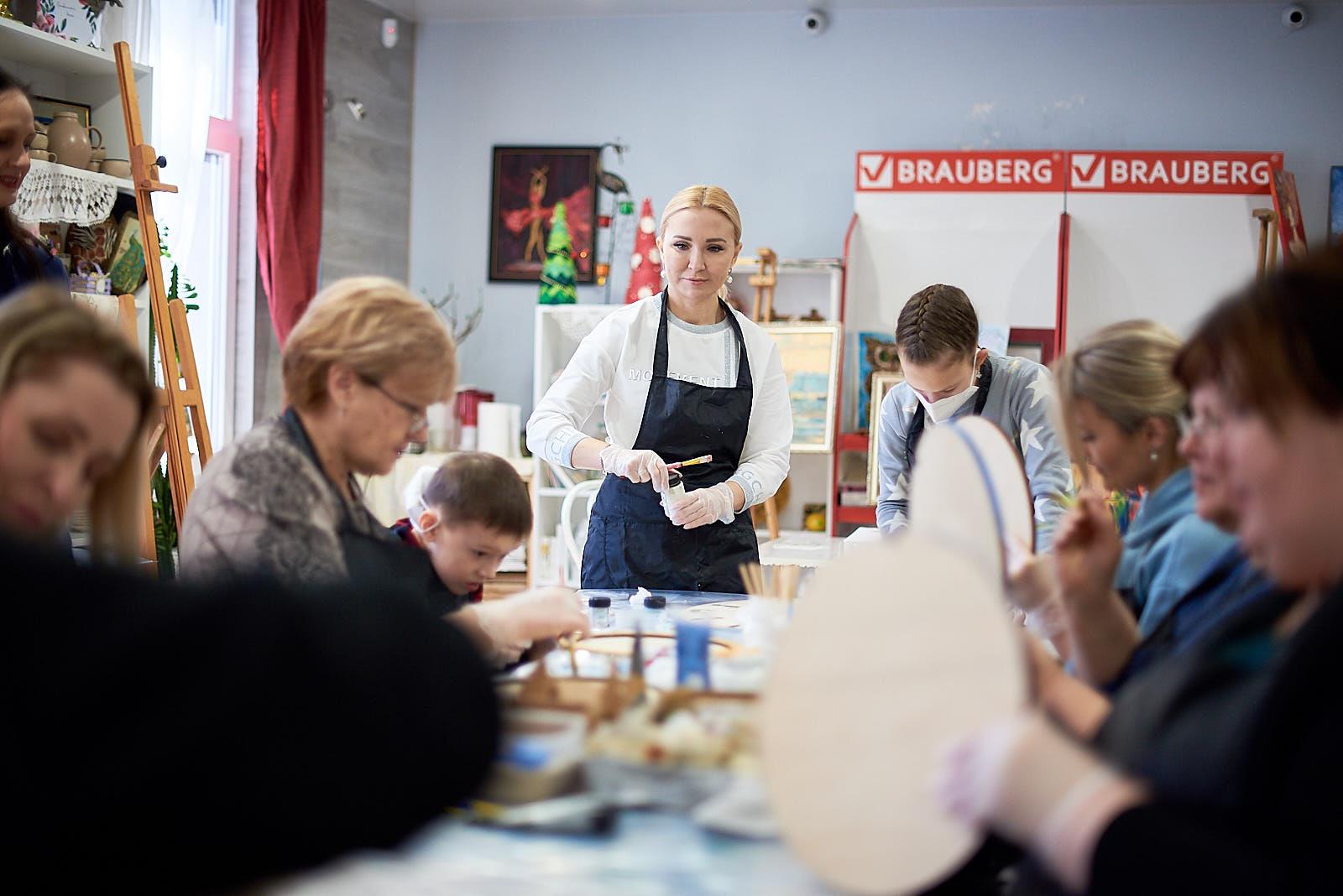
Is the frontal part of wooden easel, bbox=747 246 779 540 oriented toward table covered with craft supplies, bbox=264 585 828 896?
yes

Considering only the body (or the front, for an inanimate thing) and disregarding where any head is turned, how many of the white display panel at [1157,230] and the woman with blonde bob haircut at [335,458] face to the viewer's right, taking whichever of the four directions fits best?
1

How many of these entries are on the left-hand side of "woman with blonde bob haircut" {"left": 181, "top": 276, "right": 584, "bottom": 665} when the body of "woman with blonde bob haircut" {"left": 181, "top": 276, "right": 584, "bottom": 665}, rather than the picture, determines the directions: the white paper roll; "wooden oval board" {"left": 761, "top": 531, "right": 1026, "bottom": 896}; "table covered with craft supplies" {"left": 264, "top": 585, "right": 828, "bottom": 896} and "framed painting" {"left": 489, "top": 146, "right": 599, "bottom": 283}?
2

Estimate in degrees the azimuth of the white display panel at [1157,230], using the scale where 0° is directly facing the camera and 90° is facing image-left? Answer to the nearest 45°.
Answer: approximately 0°

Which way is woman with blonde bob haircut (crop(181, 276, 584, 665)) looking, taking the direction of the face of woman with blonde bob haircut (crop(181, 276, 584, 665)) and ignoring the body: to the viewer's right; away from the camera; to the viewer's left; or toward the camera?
to the viewer's right

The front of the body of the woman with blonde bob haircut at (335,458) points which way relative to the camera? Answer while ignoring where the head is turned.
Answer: to the viewer's right

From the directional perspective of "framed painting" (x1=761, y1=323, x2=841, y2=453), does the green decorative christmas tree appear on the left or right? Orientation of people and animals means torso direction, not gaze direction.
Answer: on its right

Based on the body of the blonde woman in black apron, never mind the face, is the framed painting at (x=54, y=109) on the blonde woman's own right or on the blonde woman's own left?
on the blonde woman's own right
